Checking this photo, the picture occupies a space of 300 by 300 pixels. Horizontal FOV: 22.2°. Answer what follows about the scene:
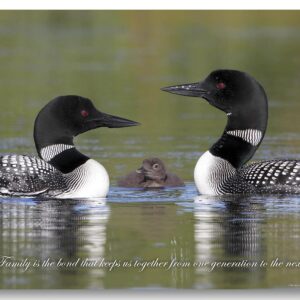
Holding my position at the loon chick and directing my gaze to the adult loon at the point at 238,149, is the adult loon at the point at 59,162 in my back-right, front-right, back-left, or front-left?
back-right

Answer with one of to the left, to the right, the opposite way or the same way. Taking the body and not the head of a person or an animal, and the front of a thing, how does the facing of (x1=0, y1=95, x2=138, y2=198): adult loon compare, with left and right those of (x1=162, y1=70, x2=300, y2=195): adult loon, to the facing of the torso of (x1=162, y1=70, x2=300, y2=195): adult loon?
the opposite way

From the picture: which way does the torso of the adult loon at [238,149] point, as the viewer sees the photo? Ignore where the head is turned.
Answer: to the viewer's left

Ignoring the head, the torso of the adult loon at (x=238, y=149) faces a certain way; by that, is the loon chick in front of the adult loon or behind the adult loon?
in front

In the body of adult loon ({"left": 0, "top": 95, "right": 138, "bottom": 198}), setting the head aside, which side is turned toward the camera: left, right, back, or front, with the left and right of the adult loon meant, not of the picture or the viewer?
right

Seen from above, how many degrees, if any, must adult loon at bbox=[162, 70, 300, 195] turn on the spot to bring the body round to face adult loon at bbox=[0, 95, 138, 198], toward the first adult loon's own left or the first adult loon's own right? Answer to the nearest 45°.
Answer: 0° — it already faces it

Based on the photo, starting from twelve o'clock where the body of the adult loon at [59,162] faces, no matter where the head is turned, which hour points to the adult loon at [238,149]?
the adult loon at [238,149] is roughly at 12 o'clock from the adult loon at [59,162].

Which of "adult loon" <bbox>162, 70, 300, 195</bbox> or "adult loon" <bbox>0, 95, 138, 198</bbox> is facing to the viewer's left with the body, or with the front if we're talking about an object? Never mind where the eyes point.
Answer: "adult loon" <bbox>162, 70, 300, 195</bbox>

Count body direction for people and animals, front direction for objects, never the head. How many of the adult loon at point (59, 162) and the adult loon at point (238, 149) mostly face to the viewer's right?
1
